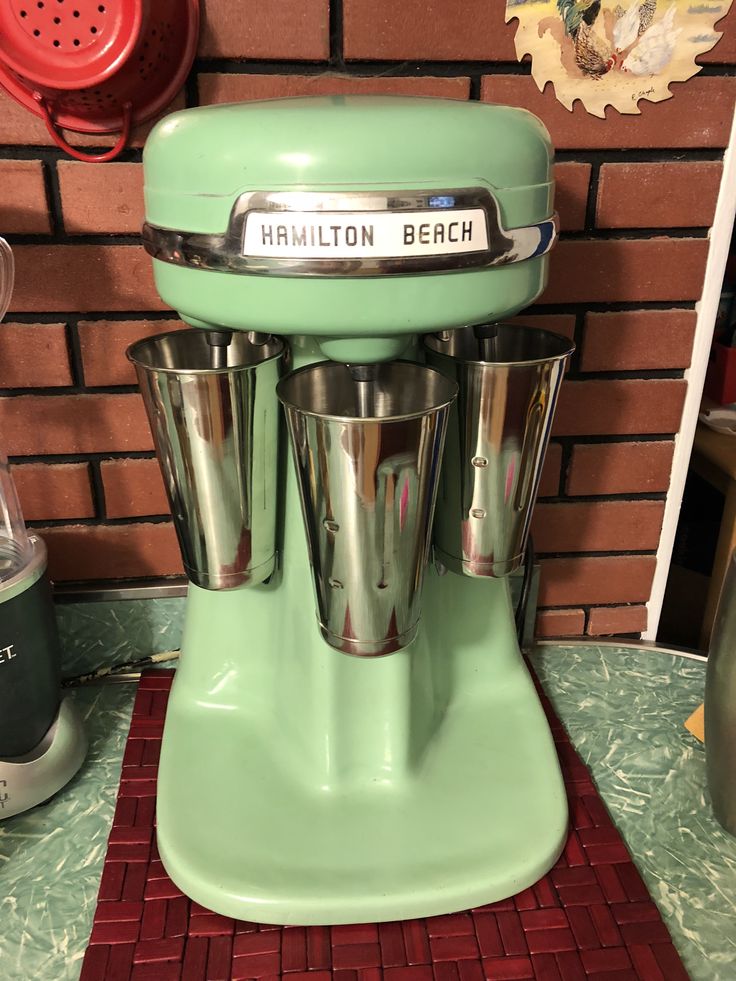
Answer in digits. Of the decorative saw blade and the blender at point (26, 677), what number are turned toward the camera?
2

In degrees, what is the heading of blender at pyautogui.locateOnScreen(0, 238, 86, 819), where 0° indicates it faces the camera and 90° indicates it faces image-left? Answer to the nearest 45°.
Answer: approximately 0°

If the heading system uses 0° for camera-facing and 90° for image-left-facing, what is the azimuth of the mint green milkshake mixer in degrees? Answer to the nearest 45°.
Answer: approximately 0°
